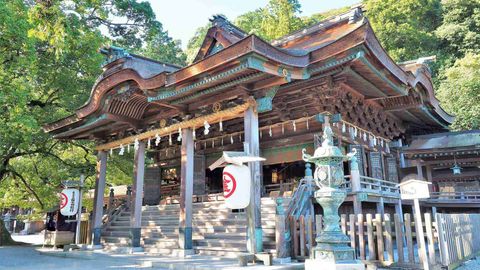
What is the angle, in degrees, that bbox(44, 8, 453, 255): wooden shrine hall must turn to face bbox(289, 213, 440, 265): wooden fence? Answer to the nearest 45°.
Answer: approximately 90° to its left

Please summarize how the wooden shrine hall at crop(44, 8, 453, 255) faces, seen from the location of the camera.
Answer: facing the viewer and to the left of the viewer

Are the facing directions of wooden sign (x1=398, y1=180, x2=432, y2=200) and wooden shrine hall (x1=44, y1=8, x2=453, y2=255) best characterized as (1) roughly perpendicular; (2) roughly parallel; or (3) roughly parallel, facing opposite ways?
roughly parallel

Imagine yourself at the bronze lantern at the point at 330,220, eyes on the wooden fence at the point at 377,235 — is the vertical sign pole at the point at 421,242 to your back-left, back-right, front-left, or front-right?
front-right

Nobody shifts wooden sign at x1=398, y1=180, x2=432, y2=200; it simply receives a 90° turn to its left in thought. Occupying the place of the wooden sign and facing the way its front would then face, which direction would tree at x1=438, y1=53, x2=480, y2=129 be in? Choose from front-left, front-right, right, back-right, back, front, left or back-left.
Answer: left

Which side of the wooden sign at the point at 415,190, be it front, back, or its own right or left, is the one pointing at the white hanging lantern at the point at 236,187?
right

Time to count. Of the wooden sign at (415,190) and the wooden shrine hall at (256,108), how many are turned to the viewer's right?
0

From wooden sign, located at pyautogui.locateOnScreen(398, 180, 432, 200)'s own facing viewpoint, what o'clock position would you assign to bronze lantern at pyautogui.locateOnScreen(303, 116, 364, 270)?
The bronze lantern is roughly at 2 o'clock from the wooden sign.

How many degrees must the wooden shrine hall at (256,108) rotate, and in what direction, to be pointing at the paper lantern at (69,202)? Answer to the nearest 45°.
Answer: approximately 45° to its right

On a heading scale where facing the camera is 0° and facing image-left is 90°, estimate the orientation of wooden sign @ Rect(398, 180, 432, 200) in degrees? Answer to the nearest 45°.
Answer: approximately 0°

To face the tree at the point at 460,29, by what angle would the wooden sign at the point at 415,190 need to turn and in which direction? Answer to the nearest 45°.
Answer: approximately 180°
